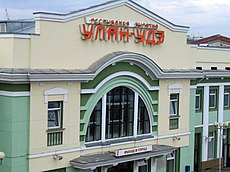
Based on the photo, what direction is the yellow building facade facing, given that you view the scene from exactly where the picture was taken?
facing the viewer and to the right of the viewer
